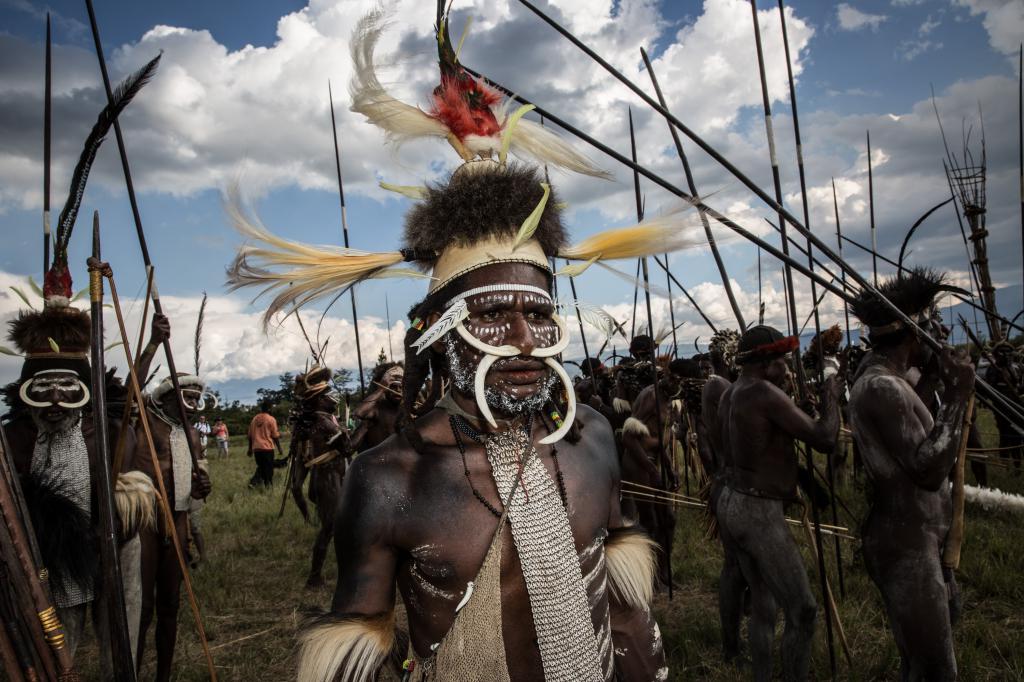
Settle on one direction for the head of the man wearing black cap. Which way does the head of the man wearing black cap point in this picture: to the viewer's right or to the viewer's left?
to the viewer's right

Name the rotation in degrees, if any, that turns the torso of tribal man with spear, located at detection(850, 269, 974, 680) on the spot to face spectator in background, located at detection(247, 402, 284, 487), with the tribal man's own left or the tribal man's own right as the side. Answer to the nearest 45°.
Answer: approximately 135° to the tribal man's own left

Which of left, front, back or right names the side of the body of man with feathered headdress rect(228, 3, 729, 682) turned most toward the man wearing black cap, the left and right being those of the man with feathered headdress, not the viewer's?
left

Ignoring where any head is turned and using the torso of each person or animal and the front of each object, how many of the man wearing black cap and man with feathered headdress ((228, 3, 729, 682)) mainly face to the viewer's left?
0

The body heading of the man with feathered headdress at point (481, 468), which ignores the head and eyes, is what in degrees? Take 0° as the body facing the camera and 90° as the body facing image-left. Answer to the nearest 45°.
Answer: approximately 315°
